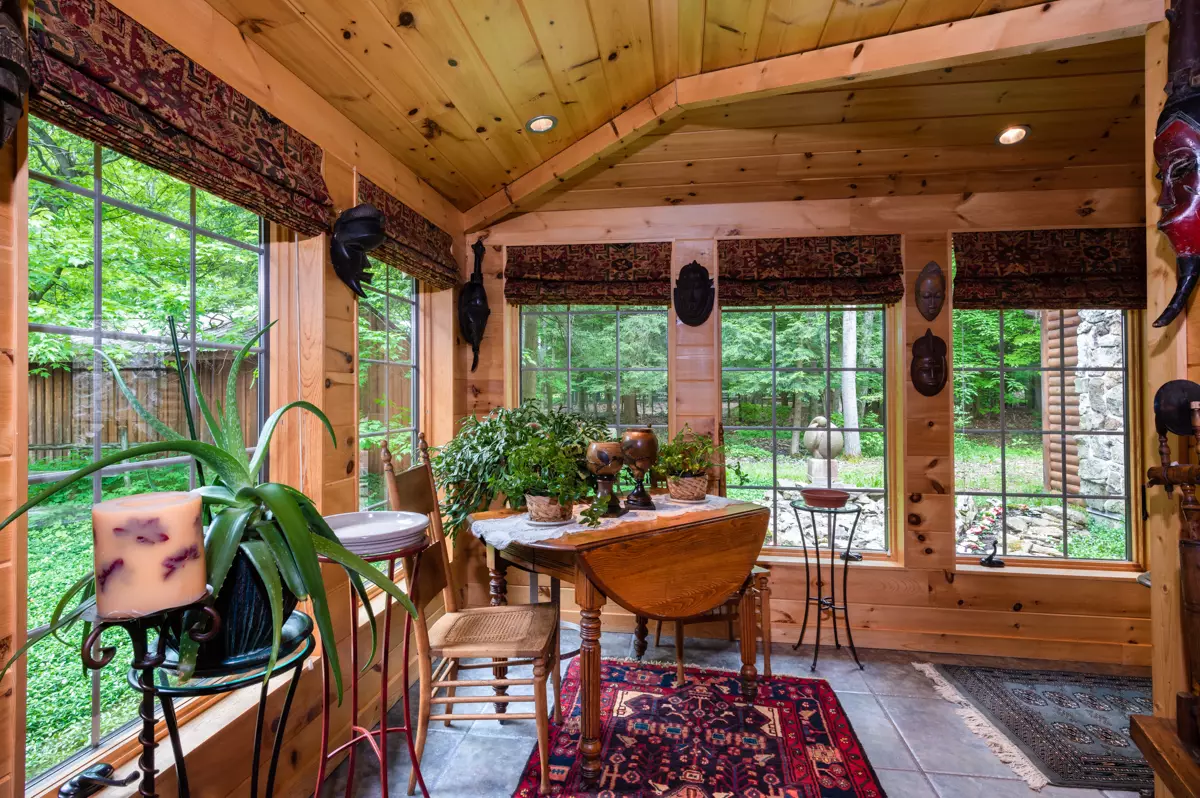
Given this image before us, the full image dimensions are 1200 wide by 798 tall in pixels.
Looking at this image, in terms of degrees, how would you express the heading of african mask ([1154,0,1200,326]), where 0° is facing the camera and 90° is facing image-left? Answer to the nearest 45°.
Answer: approximately 45°

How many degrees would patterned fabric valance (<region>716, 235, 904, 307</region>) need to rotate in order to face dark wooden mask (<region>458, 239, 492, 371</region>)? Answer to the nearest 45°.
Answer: approximately 90° to its right

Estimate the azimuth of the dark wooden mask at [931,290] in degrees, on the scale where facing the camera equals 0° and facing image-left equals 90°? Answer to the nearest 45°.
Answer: approximately 0°

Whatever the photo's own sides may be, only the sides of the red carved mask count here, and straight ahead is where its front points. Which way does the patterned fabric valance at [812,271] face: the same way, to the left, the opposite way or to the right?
to the left

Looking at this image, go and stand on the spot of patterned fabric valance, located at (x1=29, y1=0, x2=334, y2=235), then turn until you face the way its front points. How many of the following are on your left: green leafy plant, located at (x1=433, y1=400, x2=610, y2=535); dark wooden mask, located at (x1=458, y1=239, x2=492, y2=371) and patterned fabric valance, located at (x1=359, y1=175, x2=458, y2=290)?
3

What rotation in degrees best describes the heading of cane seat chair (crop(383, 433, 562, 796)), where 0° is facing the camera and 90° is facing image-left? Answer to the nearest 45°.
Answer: approximately 270°

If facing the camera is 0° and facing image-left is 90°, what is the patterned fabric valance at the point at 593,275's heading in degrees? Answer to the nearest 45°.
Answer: approximately 0°

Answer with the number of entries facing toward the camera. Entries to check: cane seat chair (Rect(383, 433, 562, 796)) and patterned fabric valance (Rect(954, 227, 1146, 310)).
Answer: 1

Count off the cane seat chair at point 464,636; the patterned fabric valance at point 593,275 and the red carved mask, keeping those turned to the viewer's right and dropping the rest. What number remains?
1

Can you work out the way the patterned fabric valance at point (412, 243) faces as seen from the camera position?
facing the viewer and to the right of the viewer

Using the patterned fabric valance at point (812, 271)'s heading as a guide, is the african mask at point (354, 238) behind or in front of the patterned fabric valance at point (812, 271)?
in front

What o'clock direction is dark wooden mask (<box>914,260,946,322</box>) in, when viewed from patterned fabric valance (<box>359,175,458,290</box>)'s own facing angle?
The dark wooden mask is roughly at 11 o'clock from the patterned fabric valance.

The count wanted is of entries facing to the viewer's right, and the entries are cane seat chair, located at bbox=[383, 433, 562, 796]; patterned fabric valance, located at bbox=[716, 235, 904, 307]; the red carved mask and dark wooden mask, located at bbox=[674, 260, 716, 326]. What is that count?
1
